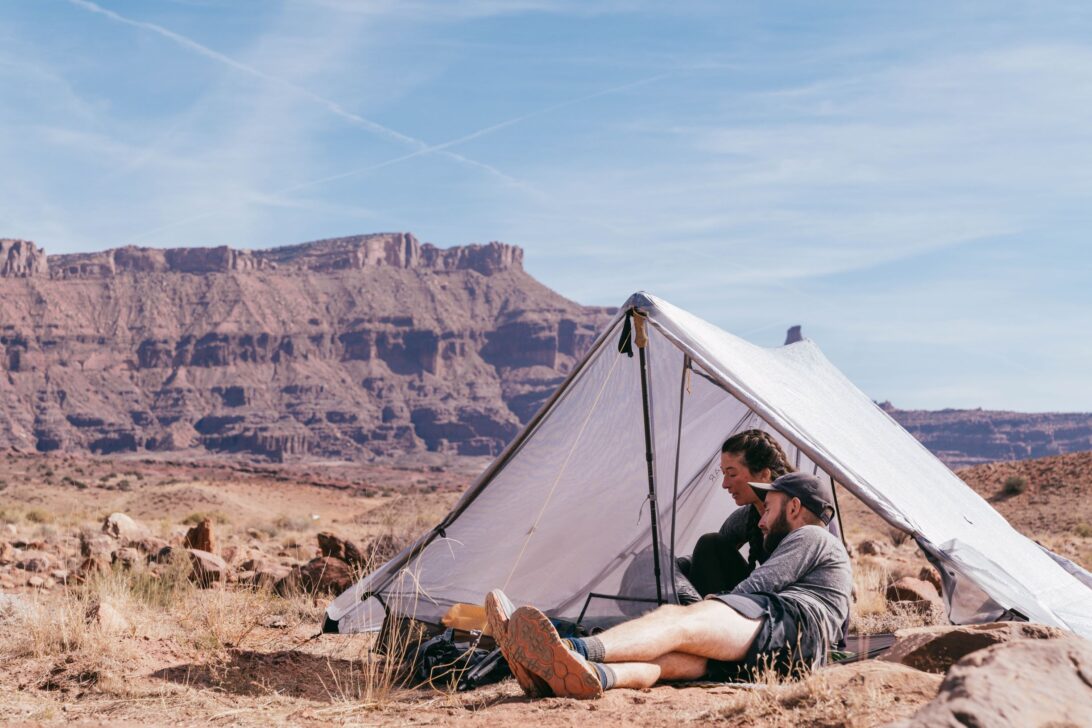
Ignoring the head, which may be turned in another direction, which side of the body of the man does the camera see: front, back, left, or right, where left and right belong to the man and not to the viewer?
left

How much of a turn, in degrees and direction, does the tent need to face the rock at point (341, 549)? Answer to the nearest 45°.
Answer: approximately 90° to its right

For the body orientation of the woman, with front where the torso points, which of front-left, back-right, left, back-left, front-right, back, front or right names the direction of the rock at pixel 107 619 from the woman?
front

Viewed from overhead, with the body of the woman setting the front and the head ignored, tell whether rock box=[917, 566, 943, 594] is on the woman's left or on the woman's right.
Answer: on the woman's right

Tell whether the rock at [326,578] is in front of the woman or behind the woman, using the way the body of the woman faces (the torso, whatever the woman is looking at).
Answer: in front

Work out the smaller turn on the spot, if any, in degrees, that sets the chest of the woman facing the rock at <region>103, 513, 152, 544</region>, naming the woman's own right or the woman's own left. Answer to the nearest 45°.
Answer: approximately 45° to the woman's own right

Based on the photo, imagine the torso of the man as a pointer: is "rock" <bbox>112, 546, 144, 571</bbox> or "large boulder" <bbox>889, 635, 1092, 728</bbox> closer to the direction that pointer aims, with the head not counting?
the rock

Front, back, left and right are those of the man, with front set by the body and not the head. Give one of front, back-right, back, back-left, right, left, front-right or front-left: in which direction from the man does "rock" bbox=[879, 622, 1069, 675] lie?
back

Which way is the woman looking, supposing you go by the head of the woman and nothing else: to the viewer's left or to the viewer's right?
to the viewer's left

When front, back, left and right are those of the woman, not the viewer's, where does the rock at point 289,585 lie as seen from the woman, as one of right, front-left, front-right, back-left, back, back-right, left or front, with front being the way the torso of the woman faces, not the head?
front-right

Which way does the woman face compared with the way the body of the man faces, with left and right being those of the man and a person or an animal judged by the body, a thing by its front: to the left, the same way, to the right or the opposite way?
the same way

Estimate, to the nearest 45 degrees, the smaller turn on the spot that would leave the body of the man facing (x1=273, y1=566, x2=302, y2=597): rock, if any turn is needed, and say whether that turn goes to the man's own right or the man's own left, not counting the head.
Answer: approximately 45° to the man's own right

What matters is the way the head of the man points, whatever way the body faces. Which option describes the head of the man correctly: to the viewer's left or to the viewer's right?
to the viewer's left

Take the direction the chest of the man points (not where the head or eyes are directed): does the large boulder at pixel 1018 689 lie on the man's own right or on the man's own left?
on the man's own left

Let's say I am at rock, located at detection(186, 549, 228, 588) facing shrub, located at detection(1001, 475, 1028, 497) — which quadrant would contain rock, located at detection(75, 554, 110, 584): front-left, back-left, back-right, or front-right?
back-left

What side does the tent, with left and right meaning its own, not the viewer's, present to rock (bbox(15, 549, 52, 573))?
right

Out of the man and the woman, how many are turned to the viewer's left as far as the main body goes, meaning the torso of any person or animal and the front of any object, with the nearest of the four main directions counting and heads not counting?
2

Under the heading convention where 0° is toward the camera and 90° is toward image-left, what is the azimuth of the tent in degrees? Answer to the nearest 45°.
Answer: approximately 45°
